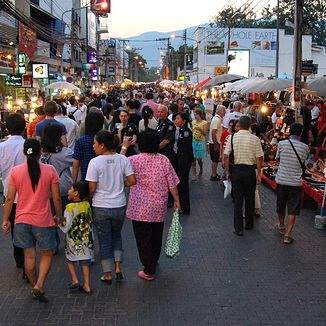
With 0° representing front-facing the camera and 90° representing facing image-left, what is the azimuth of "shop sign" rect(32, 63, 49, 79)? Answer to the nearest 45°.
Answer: approximately 0°

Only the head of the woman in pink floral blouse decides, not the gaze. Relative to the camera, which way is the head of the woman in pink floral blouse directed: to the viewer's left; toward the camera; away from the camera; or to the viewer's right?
away from the camera

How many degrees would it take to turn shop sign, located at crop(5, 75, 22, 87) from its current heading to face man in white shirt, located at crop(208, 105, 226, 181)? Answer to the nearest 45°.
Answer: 0° — it already faces them

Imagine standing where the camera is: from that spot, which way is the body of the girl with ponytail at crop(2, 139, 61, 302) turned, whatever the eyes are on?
away from the camera

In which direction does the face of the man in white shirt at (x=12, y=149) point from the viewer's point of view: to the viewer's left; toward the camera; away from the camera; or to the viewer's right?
away from the camera

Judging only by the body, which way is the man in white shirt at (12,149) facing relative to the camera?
away from the camera

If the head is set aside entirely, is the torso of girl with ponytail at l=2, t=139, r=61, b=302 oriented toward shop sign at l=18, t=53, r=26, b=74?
yes

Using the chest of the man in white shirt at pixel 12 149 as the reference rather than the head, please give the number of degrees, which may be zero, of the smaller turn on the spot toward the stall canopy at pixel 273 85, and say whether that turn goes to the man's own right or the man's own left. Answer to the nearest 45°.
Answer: approximately 45° to the man's own right
